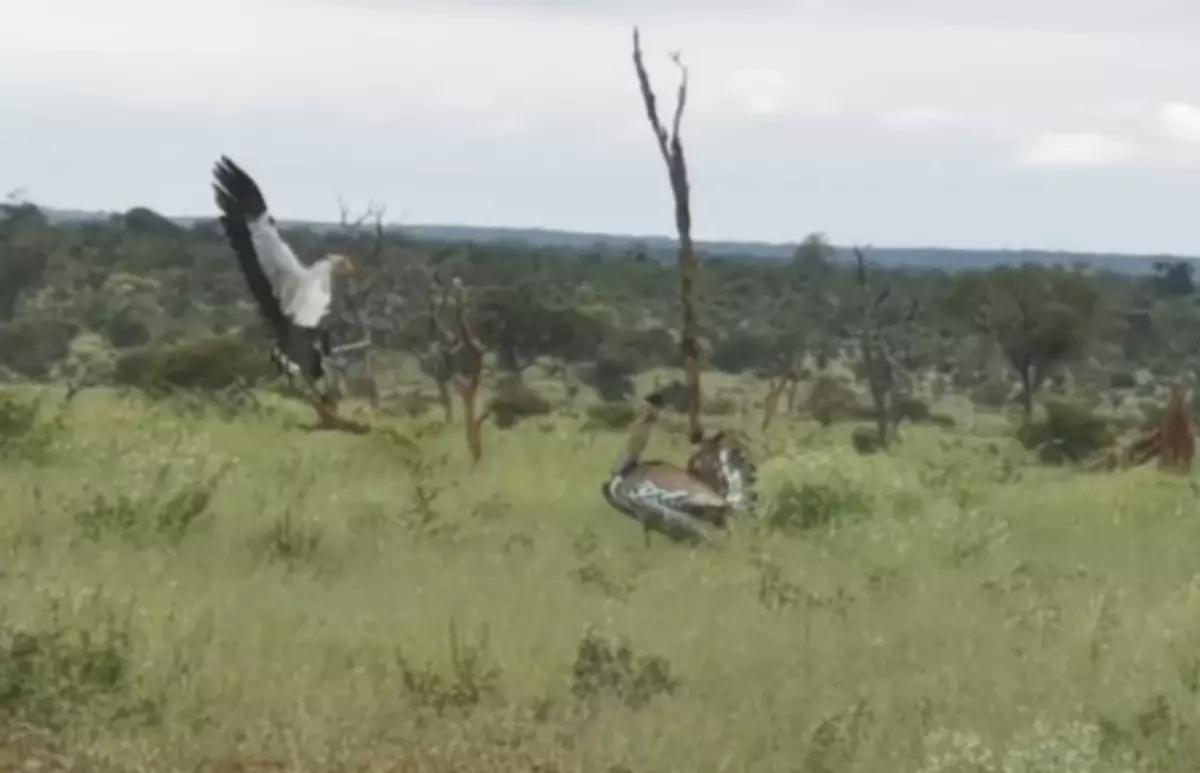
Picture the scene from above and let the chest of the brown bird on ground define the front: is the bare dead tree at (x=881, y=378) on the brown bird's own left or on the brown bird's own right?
on the brown bird's own right

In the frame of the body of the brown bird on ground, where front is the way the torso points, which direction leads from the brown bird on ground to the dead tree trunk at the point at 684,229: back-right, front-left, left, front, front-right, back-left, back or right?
right

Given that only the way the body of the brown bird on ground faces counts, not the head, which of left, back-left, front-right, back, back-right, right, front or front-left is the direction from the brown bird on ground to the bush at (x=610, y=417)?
right

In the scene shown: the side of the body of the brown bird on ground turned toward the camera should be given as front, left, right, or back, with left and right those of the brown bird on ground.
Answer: left

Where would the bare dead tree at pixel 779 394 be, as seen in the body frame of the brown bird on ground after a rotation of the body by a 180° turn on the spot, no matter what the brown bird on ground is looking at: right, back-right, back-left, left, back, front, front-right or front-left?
left

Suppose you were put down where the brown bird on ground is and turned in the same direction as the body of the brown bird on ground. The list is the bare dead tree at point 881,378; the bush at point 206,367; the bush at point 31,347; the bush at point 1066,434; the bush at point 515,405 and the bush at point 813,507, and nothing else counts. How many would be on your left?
0

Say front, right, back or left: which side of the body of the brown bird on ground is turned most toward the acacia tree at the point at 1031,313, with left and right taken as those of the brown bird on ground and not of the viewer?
right

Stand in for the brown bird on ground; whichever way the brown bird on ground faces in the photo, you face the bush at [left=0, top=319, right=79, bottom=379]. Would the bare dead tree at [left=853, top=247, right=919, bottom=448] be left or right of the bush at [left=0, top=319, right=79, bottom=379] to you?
right

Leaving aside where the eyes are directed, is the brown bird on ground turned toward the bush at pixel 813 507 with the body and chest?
no

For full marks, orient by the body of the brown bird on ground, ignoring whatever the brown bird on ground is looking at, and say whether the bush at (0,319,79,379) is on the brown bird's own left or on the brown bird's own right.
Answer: on the brown bird's own right

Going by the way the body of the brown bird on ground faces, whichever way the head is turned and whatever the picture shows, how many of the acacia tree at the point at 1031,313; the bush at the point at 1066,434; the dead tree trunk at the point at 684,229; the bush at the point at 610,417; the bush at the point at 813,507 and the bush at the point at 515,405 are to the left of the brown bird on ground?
0

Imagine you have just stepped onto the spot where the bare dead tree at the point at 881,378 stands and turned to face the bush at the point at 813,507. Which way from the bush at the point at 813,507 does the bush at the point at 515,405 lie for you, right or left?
right

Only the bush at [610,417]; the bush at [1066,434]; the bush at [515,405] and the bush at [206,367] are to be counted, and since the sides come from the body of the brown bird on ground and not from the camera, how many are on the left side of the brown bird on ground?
0
